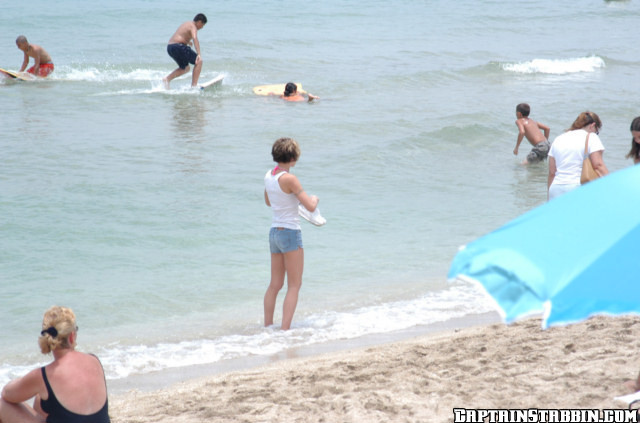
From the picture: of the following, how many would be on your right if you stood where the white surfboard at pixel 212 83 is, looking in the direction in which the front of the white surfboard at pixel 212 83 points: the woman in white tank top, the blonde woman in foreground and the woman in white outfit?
3

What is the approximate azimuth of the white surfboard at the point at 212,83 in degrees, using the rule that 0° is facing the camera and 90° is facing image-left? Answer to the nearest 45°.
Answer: approximately 270°

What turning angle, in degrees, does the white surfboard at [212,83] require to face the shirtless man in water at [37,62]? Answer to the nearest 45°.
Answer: approximately 180°

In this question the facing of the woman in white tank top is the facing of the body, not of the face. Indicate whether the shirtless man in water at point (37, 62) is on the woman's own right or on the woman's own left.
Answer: on the woman's own left

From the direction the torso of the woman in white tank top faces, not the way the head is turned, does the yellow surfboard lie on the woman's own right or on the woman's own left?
on the woman's own left

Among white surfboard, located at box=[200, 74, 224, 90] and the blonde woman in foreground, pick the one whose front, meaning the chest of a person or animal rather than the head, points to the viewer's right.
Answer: the white surfboard

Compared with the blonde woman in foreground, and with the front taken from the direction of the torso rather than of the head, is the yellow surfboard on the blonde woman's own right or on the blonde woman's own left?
on the blonde woman's own right

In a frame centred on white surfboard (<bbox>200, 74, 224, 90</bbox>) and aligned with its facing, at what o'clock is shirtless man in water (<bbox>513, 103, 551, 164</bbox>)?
The shirtless man in water is roughly at 2 o'clock from the white surfboard.

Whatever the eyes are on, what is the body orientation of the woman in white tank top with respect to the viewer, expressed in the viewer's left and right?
facing away from the viewer and to the right of the viewer

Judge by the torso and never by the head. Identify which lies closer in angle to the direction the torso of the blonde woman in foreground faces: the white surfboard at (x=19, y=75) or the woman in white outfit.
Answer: the white surfboard

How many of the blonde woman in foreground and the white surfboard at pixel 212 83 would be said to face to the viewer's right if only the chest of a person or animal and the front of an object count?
1

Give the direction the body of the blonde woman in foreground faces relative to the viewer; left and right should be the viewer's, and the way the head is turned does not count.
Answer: facing away from the viewer and to the left of the viewer

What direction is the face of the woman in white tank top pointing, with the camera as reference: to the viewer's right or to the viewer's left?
to the viewer's right

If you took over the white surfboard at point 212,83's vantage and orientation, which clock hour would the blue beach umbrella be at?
The blue beach umbrella is roughly at 3 o'clock from the white surfboard.
